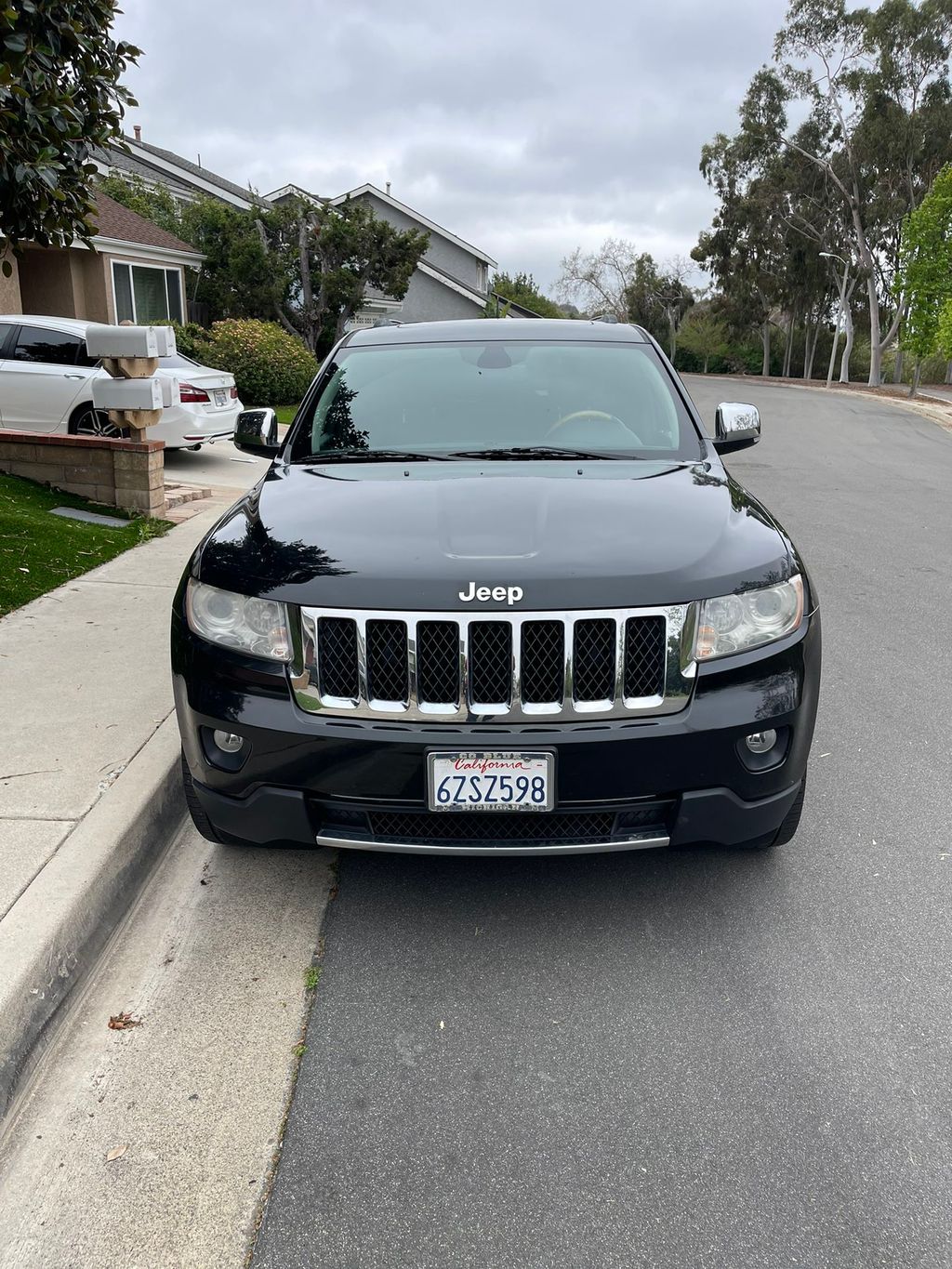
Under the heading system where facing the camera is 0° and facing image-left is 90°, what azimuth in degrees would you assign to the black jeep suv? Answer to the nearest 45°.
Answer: approximately 0°

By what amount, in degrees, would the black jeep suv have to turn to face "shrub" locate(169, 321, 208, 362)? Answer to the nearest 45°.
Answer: approximately 180°

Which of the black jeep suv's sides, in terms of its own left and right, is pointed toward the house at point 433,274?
back

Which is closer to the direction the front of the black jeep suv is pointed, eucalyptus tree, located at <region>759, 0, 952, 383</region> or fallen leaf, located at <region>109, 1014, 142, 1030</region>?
the fallen leaf

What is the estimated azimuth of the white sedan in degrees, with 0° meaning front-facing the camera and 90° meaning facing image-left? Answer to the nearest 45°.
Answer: approximately 135°

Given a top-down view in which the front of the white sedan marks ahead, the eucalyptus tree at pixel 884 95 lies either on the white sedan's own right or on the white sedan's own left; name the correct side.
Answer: on the white sedan's own right

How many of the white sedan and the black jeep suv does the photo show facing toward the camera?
1

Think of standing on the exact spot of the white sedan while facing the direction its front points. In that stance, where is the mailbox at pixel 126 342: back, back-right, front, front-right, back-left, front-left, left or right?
back-left

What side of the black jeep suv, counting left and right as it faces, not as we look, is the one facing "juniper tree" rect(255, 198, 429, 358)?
back

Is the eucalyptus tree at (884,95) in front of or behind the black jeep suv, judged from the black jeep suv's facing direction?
behind

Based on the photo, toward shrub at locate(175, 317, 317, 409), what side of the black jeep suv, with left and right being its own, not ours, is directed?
back

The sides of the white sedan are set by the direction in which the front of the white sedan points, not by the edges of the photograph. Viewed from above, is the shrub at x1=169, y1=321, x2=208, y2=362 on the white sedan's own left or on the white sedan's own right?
on the white sedan's own right

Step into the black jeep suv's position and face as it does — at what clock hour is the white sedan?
The white sedan is roughly at 5 o'clock from the black jeep suv.

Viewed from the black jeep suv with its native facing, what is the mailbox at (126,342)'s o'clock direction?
The mailbox is roughly at 5 o'clock from the black jeep suv.
